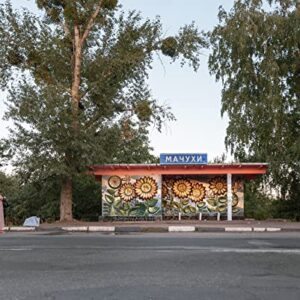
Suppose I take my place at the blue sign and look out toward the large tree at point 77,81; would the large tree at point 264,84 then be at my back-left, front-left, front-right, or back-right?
back-right

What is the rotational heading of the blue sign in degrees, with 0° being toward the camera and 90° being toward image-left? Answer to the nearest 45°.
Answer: approximately 0°

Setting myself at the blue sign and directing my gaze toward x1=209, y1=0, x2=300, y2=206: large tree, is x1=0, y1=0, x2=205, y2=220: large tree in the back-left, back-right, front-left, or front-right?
back-left

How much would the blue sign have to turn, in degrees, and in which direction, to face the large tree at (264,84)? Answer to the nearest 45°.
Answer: approximately 135° to its left

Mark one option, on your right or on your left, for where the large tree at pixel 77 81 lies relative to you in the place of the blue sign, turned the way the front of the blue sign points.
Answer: on your right
